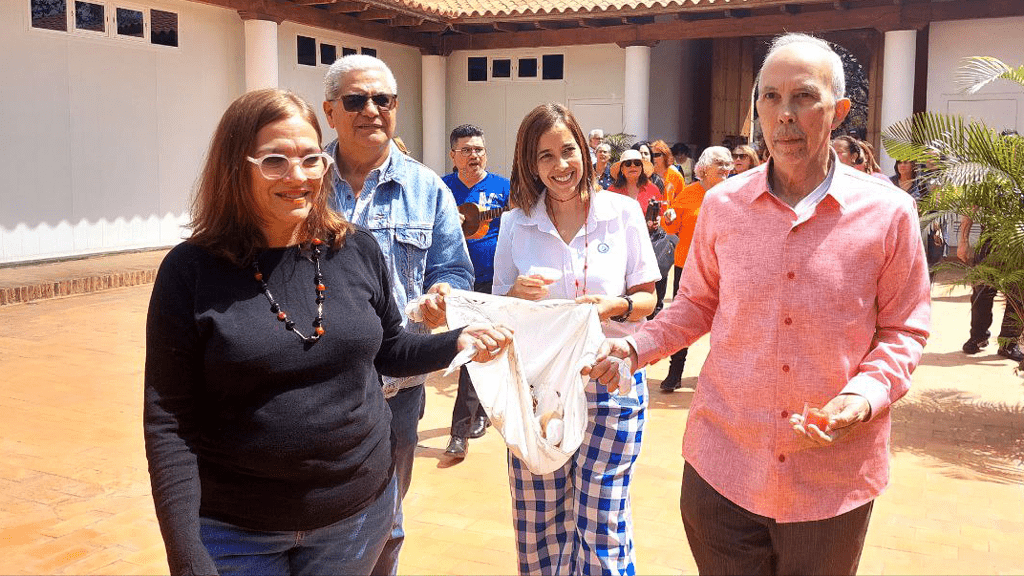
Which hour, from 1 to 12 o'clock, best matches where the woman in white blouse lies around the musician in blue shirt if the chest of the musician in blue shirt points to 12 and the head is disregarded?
The woman in white blouse is roughly at 12 o'clock from the musician in blue shirt.

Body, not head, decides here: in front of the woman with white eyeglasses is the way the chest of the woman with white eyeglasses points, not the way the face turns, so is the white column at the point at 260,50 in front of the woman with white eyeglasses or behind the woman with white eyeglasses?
behind

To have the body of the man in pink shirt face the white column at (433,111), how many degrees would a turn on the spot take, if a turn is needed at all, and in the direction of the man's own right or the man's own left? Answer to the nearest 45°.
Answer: approximately 180°

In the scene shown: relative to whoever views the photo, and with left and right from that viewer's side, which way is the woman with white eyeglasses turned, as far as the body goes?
facing the viewer and to the right of the viewer

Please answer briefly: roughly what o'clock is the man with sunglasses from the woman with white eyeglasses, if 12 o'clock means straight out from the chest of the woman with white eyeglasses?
The man with sunglasses is roughly at 8 o'clock from the woman with white eyeglasses.

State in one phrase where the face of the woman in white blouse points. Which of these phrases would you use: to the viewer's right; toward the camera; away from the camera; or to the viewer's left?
toward the camera

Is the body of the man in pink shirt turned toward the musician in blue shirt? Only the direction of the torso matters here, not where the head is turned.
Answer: no

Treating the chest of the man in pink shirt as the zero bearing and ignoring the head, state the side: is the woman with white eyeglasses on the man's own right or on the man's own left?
on the man's own right

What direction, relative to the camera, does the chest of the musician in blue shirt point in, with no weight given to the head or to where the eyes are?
toward the camera

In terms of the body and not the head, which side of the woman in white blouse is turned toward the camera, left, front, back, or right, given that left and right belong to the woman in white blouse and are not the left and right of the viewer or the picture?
front

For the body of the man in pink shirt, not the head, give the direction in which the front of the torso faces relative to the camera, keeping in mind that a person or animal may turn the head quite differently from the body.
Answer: toward the camera

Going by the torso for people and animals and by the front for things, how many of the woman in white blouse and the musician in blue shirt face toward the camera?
2

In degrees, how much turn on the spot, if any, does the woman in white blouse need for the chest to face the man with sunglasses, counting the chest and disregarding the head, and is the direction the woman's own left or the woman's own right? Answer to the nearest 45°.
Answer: approximately 90° to the woman's own right

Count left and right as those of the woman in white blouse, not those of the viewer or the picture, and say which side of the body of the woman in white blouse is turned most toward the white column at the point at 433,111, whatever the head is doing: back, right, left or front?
back

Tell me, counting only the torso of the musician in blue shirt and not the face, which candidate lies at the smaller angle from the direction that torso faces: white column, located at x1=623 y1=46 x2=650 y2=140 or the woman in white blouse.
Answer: the woman in white blouse

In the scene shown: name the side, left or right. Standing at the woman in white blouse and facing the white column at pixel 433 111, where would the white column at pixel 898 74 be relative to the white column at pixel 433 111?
right

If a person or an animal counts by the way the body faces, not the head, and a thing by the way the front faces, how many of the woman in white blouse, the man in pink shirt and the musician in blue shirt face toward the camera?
3
